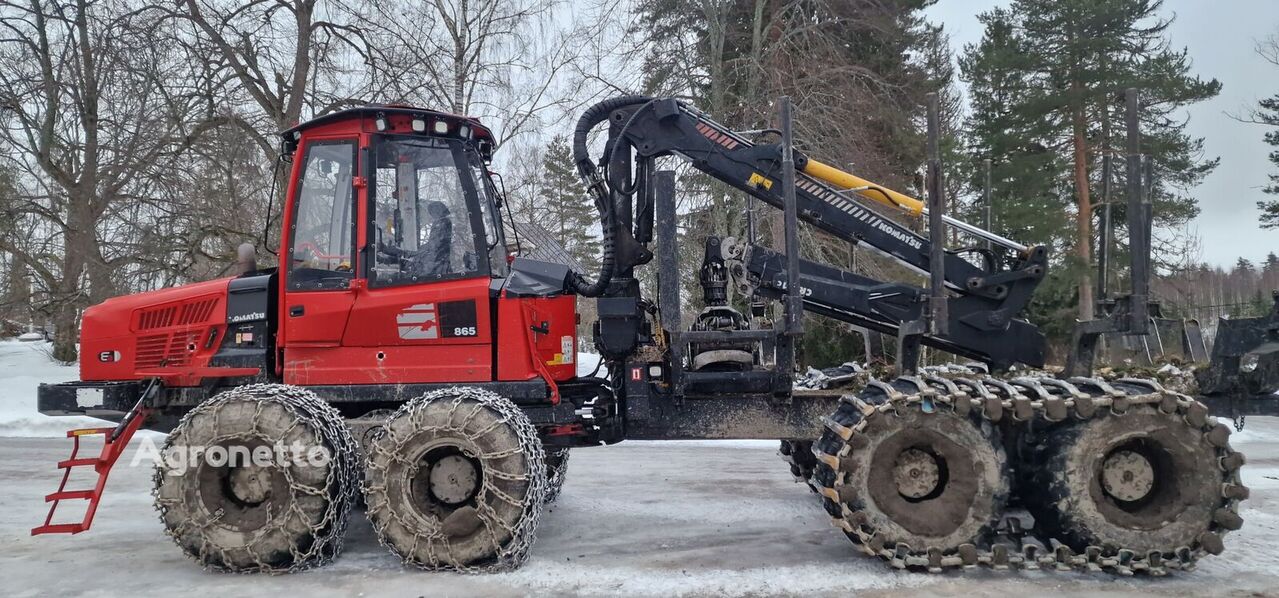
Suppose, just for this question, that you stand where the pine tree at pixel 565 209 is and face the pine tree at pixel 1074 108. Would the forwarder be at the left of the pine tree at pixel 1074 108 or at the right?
right

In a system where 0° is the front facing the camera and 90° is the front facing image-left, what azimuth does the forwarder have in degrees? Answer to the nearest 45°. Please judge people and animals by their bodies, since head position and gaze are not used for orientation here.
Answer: approximately 90°

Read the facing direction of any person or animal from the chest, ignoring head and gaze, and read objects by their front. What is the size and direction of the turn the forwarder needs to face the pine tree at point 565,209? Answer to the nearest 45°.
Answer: approximately 90° to its right

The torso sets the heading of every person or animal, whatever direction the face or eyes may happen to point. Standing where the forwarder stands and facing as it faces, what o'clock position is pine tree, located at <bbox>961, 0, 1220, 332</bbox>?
The pine tree is roughly at 4 o'clock from the forwarder.

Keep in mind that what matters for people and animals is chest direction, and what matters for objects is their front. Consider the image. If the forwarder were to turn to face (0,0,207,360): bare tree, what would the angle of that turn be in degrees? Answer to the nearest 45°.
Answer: approximately 45° to its right

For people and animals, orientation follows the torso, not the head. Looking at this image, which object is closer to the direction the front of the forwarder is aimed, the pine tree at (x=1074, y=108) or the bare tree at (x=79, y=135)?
the bare tree
